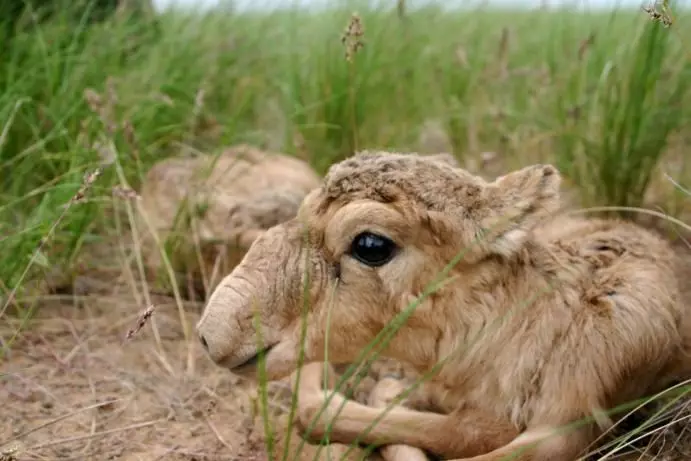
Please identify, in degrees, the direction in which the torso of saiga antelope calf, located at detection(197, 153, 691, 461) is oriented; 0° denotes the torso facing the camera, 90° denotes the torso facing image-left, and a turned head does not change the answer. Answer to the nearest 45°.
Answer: approximately 90°

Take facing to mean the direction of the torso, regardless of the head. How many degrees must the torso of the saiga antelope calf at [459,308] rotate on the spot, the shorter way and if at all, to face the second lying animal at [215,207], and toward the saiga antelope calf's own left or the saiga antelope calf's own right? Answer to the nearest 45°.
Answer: approximately 45° to the saiga antelope calf's own right

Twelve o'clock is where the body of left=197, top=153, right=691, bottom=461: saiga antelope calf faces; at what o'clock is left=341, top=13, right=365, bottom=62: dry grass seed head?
The dry grass seed head is roughly at 2 o'clock from the saiga antelope calf.
